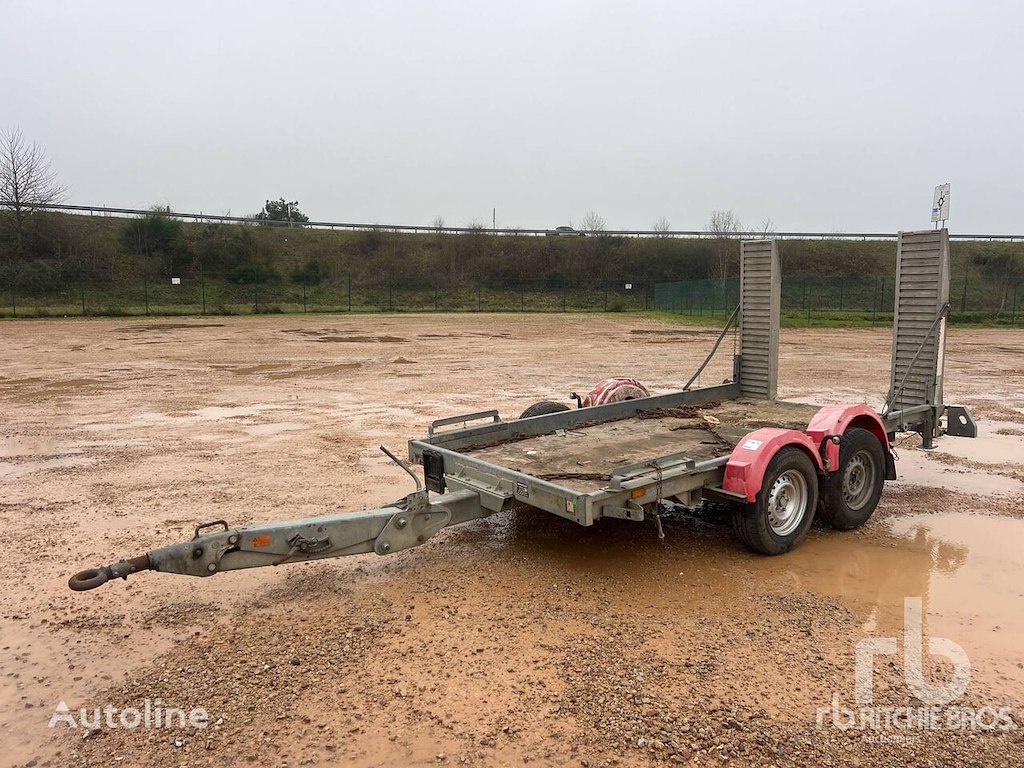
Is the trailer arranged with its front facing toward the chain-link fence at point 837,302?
no

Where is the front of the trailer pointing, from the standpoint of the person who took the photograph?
facing the viewer and to the left of the viewer
